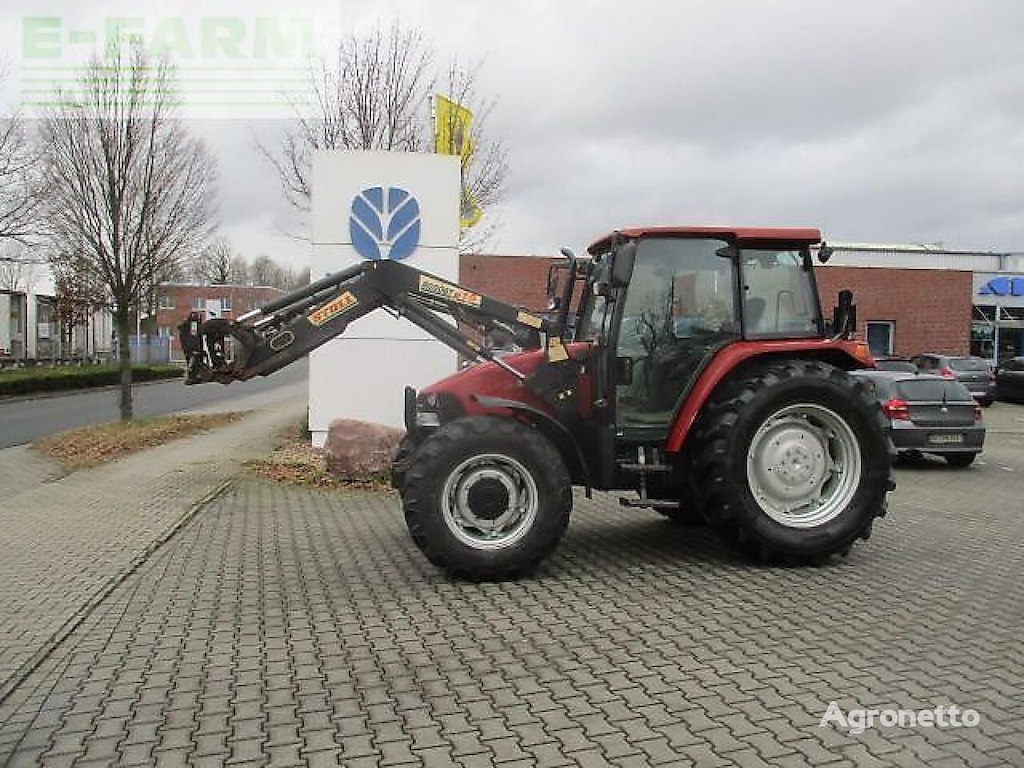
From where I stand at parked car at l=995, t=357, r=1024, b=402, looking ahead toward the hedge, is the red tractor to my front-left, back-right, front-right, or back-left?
front-left

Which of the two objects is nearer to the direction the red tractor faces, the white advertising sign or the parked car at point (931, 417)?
the white advertising sign

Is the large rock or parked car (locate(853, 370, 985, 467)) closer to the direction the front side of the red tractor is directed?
the large rock

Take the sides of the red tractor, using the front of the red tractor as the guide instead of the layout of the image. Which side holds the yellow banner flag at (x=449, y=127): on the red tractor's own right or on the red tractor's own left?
on the red tractor's own right

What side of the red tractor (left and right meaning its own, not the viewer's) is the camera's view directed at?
left

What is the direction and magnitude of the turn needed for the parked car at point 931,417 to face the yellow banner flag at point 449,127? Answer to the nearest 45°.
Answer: approximately 45° to its left

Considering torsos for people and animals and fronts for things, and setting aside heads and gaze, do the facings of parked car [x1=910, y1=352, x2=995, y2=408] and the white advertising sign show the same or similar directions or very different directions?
very different directions

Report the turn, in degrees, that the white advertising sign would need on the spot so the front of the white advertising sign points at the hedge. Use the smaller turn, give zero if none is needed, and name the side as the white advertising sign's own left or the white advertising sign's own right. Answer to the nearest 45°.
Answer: approximately 135° to the white advertising sign's own right

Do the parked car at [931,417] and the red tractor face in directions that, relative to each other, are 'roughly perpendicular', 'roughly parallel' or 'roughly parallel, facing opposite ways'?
roughly perpendicular

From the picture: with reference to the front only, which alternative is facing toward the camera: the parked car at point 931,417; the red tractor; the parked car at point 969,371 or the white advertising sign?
the white advertising sign

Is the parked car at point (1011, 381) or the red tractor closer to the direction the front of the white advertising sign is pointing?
the red tractor

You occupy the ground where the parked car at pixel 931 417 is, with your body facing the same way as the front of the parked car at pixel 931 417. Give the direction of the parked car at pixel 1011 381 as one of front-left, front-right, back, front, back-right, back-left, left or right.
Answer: front-right

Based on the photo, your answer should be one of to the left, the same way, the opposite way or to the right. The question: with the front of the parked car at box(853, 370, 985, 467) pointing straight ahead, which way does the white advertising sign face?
the opposite way

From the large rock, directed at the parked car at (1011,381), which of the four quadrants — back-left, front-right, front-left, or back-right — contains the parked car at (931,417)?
front-right

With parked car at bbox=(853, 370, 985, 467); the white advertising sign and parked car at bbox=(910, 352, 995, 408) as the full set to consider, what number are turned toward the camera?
1

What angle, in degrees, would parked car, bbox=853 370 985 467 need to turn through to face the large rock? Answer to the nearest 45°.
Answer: approximately 90° to its left

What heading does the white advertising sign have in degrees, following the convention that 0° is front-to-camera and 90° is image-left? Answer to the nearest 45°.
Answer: approximately 0°
